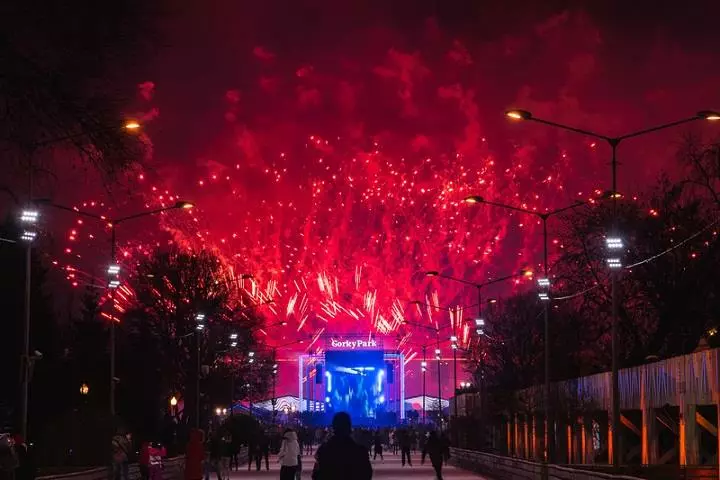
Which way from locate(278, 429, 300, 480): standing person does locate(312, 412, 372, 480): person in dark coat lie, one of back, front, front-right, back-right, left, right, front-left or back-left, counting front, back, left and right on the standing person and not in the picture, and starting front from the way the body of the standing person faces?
back

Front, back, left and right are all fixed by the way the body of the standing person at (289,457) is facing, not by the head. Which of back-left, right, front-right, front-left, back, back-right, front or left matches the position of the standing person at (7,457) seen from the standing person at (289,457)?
back-left

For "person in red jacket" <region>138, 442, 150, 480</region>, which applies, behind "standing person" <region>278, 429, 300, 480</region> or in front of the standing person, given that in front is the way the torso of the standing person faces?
in front

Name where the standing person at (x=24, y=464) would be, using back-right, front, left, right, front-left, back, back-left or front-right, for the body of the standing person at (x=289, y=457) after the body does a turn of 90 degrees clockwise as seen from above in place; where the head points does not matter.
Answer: back-right

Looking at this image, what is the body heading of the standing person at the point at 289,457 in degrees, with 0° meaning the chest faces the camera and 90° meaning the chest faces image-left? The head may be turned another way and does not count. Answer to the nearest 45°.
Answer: approximately 180°

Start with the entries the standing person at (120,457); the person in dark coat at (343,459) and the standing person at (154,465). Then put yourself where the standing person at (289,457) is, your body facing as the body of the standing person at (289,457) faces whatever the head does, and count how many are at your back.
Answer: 1
